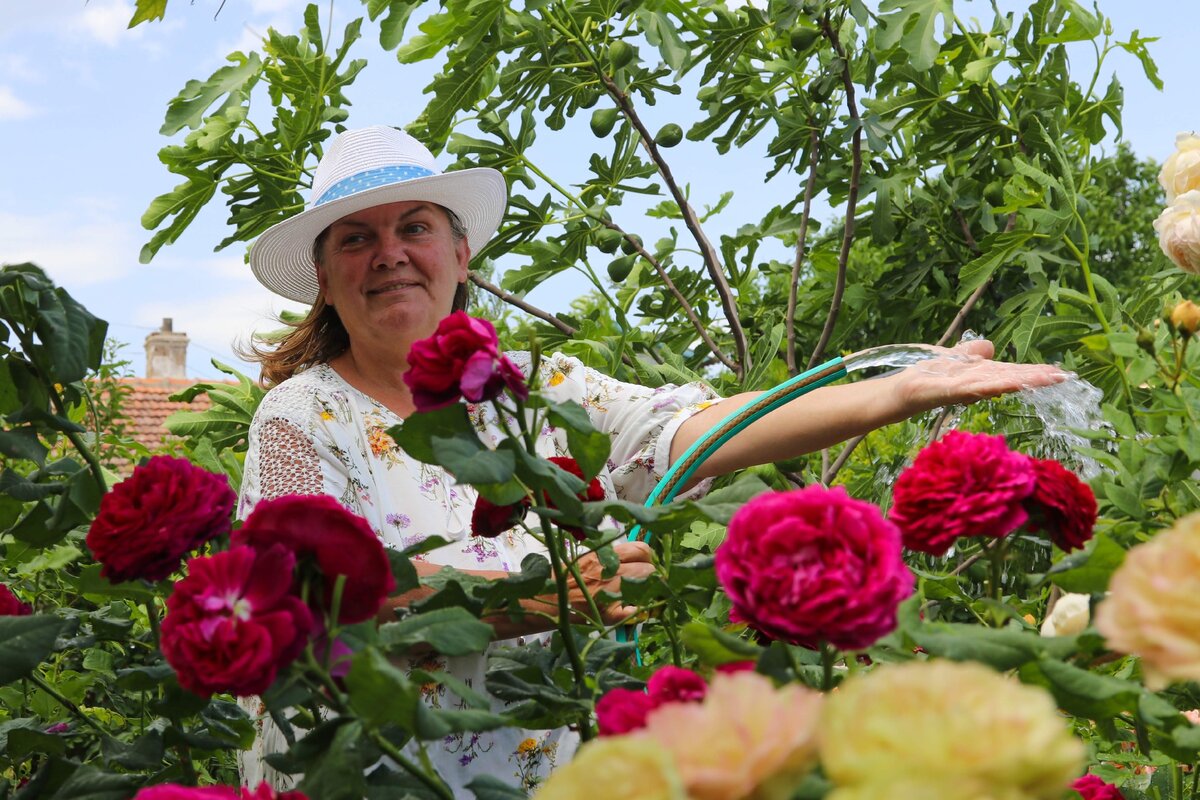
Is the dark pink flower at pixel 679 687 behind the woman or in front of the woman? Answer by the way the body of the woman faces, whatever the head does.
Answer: in front

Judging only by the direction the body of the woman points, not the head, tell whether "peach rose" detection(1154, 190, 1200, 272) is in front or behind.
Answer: in front

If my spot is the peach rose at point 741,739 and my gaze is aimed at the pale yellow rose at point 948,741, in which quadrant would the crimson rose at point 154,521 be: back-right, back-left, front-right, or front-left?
back-left

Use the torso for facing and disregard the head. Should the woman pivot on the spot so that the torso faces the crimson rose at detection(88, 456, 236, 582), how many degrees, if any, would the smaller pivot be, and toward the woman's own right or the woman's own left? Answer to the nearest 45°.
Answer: approximately 45° to the woman's own right

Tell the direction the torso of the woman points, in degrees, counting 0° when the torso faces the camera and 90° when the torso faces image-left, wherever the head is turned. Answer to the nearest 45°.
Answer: approximately 315°

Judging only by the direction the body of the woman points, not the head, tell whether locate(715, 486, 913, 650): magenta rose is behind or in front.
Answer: in front

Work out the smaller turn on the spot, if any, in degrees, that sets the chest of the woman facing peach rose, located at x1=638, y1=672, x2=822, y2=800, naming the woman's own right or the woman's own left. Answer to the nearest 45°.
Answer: approximately 45° to the woman's own right
